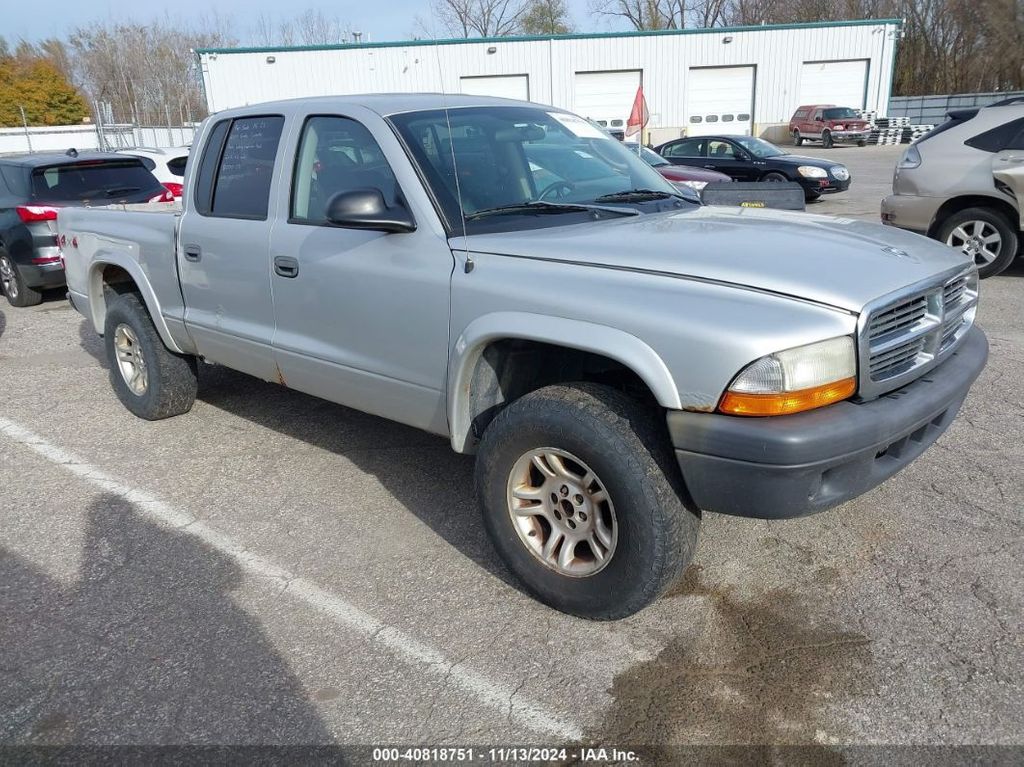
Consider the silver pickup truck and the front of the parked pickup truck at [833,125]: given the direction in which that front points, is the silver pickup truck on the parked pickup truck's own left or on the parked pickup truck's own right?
on the parked pickup truck's own right

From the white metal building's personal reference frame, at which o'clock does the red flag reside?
The red flag is roughly at 12 o'clock from the white metal building.

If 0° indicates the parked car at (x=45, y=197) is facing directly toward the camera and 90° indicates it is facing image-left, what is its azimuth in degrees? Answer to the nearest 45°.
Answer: approximately 135°

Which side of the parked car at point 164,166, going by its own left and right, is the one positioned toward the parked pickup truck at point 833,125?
right

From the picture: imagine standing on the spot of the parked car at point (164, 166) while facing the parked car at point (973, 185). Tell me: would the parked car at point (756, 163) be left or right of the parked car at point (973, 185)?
left

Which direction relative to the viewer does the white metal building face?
toward the camera

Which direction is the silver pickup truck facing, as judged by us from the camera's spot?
facing the viewer and to the right of the viewer

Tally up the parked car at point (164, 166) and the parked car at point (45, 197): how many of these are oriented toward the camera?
0

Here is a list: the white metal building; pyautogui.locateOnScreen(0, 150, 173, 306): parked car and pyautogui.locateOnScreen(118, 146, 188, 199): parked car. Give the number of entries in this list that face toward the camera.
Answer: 1

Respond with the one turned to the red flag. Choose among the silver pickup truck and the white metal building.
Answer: the white metal building

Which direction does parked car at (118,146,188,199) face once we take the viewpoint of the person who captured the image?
facing away from the viewer and to the left of the viewer

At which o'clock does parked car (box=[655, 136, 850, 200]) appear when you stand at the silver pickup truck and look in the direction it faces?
The parked car is roughly at 8 o'clock from the silver pickup truck.
